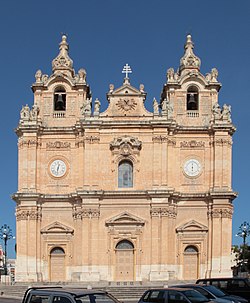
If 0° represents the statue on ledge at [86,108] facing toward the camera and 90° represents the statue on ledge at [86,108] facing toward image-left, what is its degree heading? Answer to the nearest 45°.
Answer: approximately 0°

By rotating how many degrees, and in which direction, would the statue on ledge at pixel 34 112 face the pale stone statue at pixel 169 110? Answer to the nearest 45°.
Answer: approximately 90° to its left

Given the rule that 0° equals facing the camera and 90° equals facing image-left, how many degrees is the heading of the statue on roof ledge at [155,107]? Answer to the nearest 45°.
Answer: approximately 0°

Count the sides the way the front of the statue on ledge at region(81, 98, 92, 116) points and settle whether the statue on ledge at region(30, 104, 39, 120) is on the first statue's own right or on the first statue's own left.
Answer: on the first statue's own right

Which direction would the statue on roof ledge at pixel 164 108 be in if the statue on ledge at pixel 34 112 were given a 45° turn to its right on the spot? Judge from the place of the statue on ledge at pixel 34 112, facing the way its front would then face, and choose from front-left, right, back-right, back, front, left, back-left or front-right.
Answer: back-left

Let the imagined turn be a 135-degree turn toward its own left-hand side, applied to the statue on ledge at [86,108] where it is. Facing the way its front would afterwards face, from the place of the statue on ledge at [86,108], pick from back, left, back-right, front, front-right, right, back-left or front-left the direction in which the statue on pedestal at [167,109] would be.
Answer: front-right
